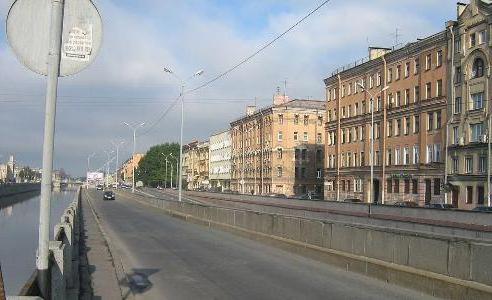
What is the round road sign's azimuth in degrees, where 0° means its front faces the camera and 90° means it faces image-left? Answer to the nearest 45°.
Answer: approximately 180°
